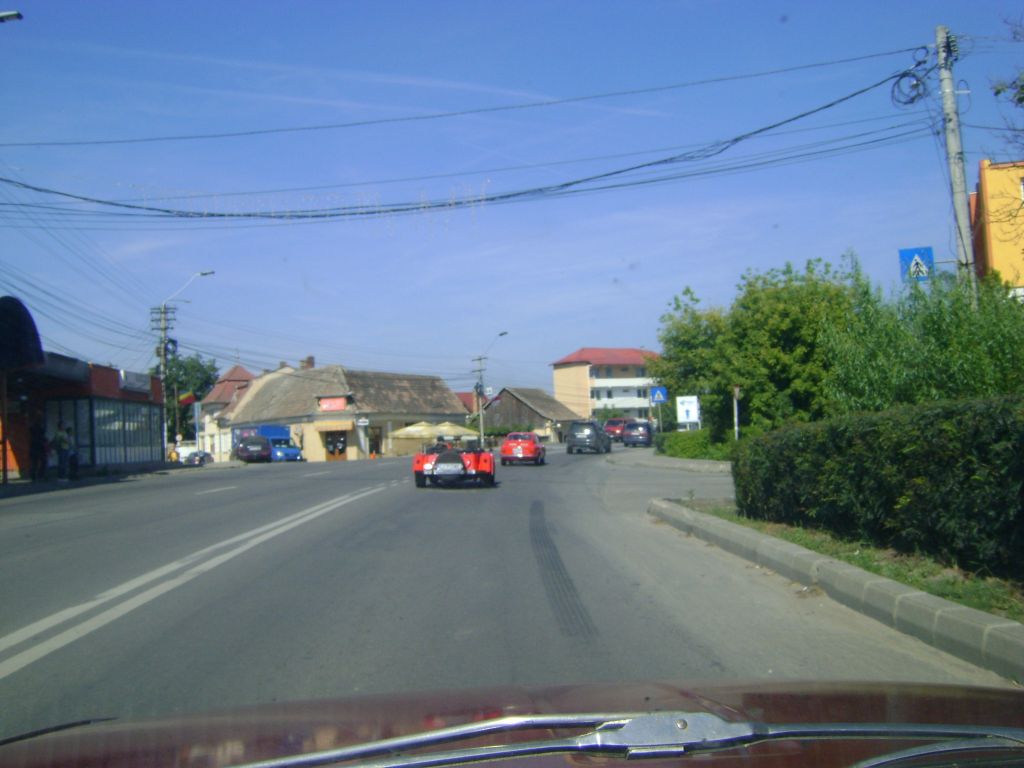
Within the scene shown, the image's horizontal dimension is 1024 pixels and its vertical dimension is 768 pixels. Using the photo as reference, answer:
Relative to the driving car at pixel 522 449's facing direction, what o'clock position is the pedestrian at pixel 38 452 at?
The pedestrian is roughly at 8 o'clock from the driving car.

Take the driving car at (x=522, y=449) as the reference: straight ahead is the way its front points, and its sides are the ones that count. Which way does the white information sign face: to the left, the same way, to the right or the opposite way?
the opposite way

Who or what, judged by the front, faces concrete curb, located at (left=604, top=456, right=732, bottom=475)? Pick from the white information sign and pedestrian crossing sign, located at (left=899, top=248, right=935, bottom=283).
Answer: the white information sign

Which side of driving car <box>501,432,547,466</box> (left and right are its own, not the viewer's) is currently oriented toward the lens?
back

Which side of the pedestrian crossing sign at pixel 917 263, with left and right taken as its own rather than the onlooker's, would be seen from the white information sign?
back

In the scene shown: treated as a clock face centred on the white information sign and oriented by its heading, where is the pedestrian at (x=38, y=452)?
The pedestrian is roughly at 2 o'clock from the white information sign.

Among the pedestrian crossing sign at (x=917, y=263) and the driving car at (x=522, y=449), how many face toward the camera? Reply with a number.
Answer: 1

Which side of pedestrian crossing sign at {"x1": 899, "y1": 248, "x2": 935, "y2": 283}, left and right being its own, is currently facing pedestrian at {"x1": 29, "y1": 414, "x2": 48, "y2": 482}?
right

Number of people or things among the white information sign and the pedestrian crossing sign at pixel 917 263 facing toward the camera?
2
